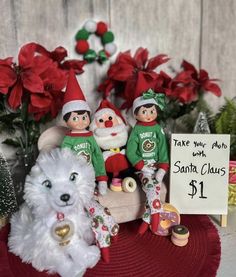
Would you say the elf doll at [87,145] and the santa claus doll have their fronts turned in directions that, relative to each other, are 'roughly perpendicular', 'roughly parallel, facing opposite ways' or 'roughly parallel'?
roughly parallel

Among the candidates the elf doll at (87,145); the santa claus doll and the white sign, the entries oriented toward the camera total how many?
3

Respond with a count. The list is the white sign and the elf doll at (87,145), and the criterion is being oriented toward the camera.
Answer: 2

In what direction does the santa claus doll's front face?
toward the camera

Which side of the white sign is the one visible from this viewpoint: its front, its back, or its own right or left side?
front

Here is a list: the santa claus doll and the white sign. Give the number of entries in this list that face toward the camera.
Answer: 2

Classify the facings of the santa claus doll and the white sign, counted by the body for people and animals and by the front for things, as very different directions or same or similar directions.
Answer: same or similar directions
